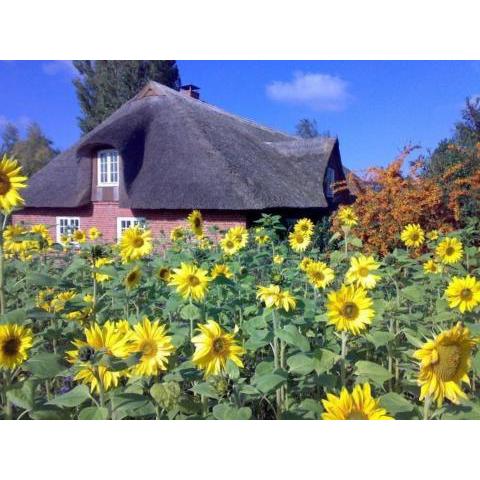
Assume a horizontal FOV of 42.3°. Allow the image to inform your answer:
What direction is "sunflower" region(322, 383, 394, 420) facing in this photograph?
toward the camera

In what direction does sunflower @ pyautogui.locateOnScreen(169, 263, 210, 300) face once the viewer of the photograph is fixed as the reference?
facing the viewer

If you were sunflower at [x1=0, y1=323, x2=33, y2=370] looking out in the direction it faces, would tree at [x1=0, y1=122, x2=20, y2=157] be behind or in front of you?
behind

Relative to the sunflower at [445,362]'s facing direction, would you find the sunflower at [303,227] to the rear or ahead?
to the rear

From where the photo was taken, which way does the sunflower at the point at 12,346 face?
toward the camera

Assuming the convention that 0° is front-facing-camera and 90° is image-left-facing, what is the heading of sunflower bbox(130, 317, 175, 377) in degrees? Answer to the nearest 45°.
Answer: approximately 0°

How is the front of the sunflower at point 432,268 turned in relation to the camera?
facing the viewer

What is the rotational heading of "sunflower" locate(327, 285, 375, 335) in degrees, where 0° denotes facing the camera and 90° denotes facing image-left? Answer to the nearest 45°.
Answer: approximately 0°

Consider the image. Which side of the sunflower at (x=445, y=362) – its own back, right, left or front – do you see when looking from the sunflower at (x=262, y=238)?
back

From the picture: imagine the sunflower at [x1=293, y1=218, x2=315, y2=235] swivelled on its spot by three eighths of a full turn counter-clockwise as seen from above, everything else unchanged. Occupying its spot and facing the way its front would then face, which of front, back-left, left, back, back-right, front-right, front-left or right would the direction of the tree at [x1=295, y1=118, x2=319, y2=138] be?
front-left

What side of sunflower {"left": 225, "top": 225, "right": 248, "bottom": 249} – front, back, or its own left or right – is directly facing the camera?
front
